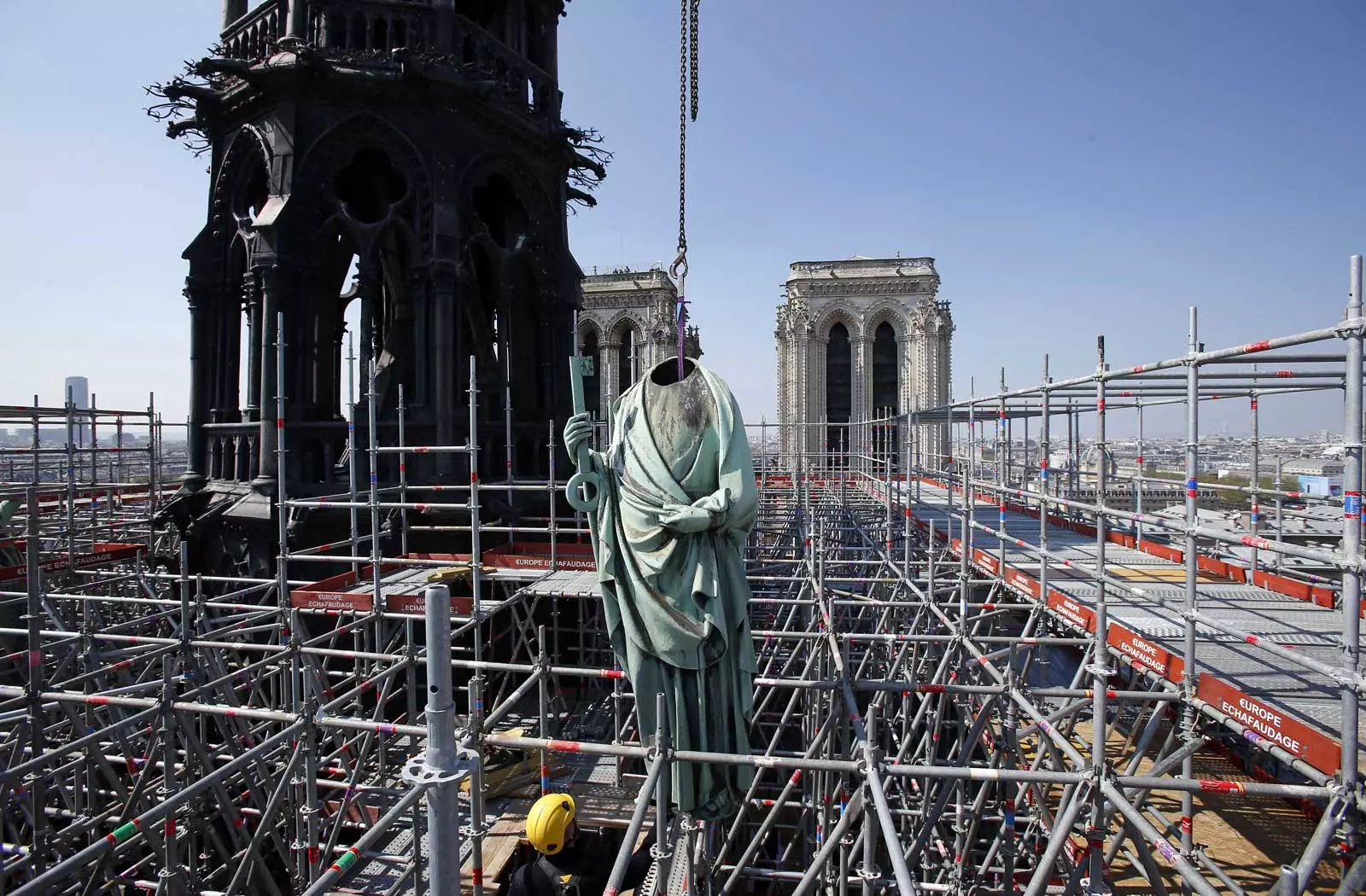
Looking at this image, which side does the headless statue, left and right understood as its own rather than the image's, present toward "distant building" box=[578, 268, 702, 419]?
back

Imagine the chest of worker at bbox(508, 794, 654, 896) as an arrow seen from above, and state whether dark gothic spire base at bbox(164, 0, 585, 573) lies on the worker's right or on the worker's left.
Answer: on the worker's left

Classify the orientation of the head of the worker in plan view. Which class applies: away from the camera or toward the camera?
away from the camera

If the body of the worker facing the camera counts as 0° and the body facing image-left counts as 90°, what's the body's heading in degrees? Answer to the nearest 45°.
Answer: approximately 225°

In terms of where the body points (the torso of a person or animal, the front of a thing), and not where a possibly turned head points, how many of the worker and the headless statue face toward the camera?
1

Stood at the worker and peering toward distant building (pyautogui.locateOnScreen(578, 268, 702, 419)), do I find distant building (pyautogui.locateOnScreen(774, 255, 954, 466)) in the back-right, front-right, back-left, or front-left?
front-right

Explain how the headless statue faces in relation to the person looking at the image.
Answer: facing the viewer

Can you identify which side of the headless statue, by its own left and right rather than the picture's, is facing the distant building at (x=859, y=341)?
back
